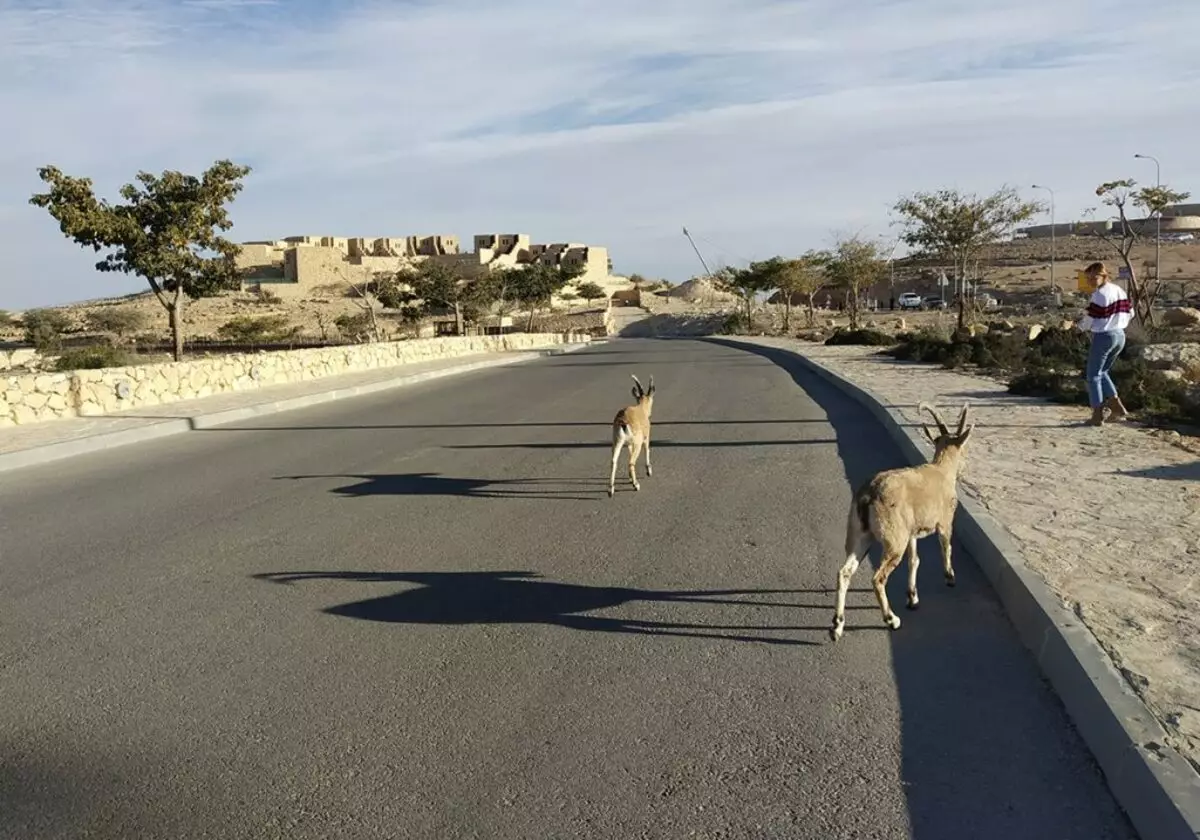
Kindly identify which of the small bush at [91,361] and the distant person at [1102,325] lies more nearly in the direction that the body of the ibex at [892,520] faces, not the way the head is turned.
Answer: the distant person

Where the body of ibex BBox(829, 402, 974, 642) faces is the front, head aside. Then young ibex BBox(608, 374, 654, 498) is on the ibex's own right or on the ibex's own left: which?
on the ibex's own left

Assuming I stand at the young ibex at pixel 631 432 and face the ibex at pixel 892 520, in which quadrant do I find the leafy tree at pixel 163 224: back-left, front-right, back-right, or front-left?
back-right

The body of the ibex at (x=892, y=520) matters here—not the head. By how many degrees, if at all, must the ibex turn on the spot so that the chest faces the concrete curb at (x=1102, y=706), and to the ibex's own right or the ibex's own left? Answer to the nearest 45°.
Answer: approximately 90° to the ibex's own right

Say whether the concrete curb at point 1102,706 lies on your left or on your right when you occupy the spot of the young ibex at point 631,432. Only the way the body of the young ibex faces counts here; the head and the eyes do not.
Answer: on your right

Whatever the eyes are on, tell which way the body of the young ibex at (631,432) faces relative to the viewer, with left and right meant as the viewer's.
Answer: facing away from the viewer and to the right of the viewer

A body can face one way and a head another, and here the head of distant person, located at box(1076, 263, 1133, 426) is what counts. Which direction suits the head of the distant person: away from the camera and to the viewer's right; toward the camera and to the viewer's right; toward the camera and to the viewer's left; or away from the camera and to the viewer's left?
toward the camera and to the viewer's left

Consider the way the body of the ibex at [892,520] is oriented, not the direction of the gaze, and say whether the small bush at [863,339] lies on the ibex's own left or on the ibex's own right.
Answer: on the ibex's own left

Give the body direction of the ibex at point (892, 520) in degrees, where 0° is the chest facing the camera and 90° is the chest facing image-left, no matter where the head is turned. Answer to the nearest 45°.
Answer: approximately 225°

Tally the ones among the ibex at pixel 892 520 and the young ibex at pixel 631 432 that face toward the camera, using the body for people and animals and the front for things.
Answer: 0

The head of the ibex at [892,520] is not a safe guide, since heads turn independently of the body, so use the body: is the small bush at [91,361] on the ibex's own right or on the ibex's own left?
on the ibex's own left

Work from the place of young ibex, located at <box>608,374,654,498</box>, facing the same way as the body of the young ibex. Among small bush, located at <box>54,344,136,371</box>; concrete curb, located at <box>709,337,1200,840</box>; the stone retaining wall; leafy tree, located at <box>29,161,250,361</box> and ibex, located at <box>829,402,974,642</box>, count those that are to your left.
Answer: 3
